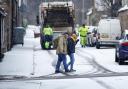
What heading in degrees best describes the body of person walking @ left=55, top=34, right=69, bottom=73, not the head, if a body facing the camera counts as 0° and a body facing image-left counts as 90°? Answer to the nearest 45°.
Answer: approximately 225°

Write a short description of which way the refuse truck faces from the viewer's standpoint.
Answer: facing away from the viewer
